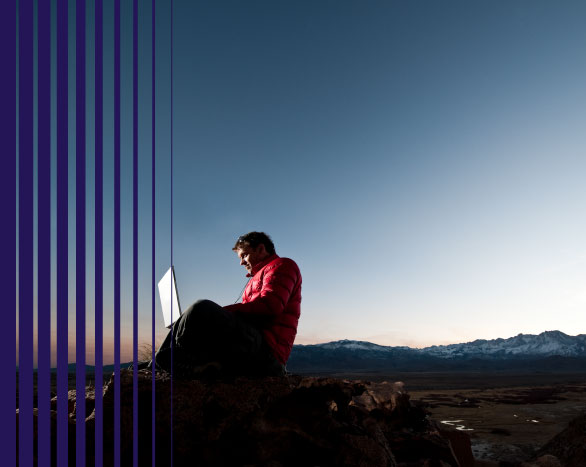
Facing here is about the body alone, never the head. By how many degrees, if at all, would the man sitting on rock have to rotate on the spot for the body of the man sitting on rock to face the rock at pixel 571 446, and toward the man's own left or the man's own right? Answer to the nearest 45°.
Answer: approximately 135° to the man's own right

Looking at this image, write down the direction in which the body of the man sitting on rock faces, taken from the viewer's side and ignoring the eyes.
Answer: to the viewer's left
